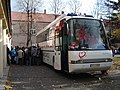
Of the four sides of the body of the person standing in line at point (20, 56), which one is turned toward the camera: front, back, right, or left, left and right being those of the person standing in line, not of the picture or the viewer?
back

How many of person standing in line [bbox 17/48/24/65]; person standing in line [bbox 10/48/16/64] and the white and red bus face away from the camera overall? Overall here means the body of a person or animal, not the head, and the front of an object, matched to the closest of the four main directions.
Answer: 2

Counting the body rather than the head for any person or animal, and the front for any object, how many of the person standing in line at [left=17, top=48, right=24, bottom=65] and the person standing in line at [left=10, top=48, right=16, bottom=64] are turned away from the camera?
2

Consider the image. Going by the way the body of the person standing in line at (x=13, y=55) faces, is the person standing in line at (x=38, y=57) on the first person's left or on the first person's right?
on the first person's right

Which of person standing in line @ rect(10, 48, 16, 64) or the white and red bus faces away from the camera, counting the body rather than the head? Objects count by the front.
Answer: the person standing in line

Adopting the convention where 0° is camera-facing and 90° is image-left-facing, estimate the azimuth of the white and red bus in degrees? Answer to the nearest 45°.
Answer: approximately 315°

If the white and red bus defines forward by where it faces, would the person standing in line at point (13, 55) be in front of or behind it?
behind

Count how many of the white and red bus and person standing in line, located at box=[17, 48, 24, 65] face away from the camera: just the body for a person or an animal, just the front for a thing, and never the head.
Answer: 1

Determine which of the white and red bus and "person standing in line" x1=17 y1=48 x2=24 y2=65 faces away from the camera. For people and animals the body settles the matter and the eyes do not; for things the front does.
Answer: the person standing in line

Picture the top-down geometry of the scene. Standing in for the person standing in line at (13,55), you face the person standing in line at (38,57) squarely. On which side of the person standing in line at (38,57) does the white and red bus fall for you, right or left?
right

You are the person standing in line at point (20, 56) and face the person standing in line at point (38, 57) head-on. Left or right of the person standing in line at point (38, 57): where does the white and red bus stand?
right

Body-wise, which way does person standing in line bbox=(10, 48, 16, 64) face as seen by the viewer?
away from the camera
